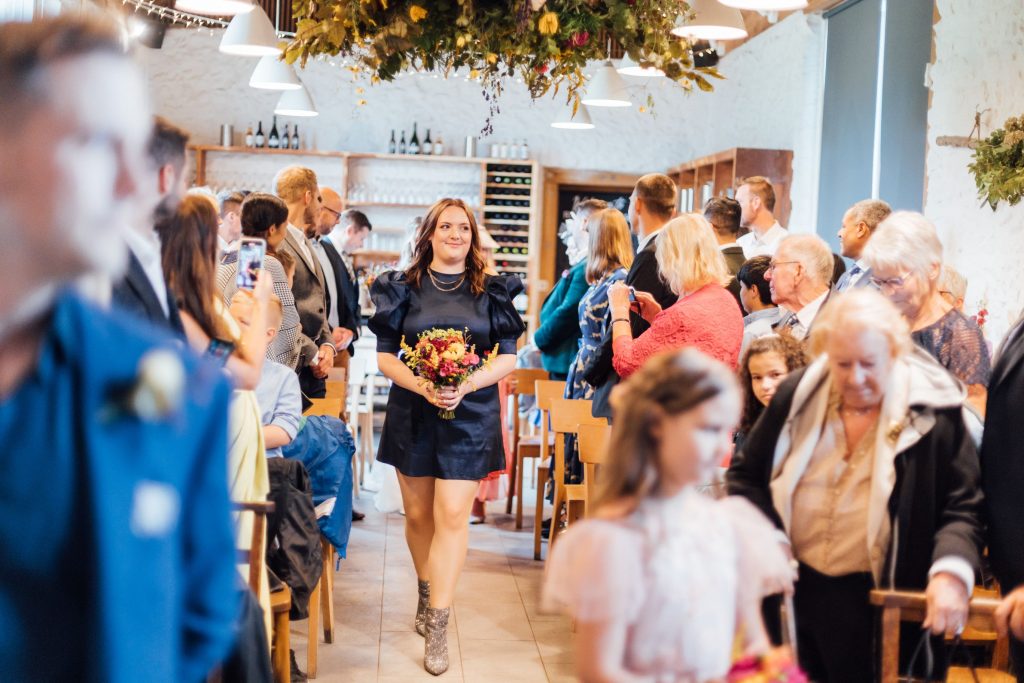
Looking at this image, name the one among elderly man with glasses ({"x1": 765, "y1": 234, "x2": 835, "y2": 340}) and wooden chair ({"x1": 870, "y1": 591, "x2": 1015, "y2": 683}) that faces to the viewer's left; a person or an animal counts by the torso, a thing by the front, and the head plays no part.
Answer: the elderly man with glasses

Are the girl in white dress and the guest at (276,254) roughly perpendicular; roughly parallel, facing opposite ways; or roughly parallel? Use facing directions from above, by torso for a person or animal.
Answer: roughly perpendicular

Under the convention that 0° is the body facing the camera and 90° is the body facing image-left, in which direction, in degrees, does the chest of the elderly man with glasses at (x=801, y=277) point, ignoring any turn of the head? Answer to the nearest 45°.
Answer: approximately 90°

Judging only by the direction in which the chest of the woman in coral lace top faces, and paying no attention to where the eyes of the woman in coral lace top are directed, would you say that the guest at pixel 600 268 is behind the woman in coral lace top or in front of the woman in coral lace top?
in front

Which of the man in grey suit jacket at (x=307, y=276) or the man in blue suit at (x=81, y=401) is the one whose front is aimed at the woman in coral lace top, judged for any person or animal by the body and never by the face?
the man in grey suit jacket

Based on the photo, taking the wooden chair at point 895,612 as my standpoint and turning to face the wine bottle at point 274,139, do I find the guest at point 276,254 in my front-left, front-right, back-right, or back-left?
front-left

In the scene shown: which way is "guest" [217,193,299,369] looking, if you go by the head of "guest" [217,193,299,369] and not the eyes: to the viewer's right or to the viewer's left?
to the viewer's right

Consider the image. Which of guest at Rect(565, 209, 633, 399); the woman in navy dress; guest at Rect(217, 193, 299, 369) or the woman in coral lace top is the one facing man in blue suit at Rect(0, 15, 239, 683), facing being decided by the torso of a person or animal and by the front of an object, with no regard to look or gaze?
the woman in navy dress

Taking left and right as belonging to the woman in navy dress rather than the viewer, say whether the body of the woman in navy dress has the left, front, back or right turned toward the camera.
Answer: front

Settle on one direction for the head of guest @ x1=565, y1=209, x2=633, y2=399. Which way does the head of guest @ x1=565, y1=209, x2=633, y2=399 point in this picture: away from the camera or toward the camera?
away from the camera

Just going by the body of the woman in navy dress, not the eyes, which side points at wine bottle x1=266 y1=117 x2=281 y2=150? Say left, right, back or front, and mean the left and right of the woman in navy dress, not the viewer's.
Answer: back
